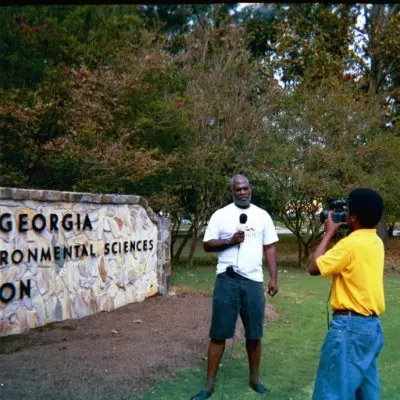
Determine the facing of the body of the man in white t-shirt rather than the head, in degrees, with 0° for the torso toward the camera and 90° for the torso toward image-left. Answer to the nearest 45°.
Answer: approximately 0°

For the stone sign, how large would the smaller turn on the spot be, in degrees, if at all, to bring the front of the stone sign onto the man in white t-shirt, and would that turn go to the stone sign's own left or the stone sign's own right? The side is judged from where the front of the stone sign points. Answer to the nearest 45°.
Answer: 0° — it already faces them

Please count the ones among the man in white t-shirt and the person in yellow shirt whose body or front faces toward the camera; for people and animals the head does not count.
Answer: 1

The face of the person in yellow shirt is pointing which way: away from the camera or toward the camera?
away from the camera

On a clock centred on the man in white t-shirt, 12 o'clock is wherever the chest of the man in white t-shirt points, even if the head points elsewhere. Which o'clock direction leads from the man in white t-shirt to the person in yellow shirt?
The person in yellow shirt is roughly at 11 o'clock from the man in white t-shirt.

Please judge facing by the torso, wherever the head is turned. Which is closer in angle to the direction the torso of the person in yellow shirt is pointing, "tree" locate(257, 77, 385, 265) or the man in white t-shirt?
the man in white t-shirt

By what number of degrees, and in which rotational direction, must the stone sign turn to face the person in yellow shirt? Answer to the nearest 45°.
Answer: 0° — it already faces them

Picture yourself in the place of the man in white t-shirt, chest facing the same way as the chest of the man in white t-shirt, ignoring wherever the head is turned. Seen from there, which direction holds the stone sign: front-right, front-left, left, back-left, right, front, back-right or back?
back-right

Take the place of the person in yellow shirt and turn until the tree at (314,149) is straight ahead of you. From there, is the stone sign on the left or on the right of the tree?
left

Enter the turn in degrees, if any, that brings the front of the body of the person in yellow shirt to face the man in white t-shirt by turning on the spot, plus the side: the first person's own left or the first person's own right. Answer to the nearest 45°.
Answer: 0° — they already face them

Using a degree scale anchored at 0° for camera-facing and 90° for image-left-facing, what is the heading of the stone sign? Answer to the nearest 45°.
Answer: approximately 315°

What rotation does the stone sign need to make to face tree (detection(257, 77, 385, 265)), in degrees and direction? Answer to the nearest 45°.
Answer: approximately 90° to its left

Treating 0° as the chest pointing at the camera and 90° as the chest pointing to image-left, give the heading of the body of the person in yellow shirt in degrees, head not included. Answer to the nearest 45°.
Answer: approximately 135°

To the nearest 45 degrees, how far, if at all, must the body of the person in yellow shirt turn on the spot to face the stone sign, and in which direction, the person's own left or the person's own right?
0° — they already face it
